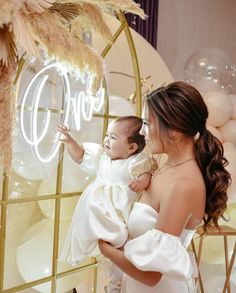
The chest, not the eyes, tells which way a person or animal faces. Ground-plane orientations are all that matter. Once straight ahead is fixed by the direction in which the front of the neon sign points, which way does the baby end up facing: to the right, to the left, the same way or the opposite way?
to the right

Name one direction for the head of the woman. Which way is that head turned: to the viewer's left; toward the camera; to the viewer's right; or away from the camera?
to the viewer's left

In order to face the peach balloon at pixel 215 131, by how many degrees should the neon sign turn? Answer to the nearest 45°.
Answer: approximately 90° to its left

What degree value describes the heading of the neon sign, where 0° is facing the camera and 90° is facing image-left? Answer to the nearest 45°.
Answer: approximately 315°

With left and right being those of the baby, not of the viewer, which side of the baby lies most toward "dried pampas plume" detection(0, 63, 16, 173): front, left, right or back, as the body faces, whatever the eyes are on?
front

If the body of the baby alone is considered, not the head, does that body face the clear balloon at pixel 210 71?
no

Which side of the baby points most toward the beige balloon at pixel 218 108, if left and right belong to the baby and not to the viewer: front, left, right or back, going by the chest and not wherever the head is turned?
back

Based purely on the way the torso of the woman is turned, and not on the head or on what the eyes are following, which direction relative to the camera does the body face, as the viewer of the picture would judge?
to the viewer's left

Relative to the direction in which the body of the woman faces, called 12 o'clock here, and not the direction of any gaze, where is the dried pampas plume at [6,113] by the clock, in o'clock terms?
The dried pampas plume is roughly at 11 o'clock from the woman.

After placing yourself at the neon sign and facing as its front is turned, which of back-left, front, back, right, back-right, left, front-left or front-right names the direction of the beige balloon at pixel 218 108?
left

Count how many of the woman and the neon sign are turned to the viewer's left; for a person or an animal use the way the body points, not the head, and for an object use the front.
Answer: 1

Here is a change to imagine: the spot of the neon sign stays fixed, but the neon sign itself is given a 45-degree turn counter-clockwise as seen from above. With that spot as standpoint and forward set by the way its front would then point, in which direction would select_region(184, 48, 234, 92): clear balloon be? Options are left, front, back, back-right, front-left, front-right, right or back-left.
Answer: front-left

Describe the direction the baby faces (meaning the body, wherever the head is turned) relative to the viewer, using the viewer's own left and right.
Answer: facing the viewer and to the left of the viewer

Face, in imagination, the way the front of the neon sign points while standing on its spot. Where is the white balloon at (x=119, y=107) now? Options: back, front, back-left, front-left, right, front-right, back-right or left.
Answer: left
